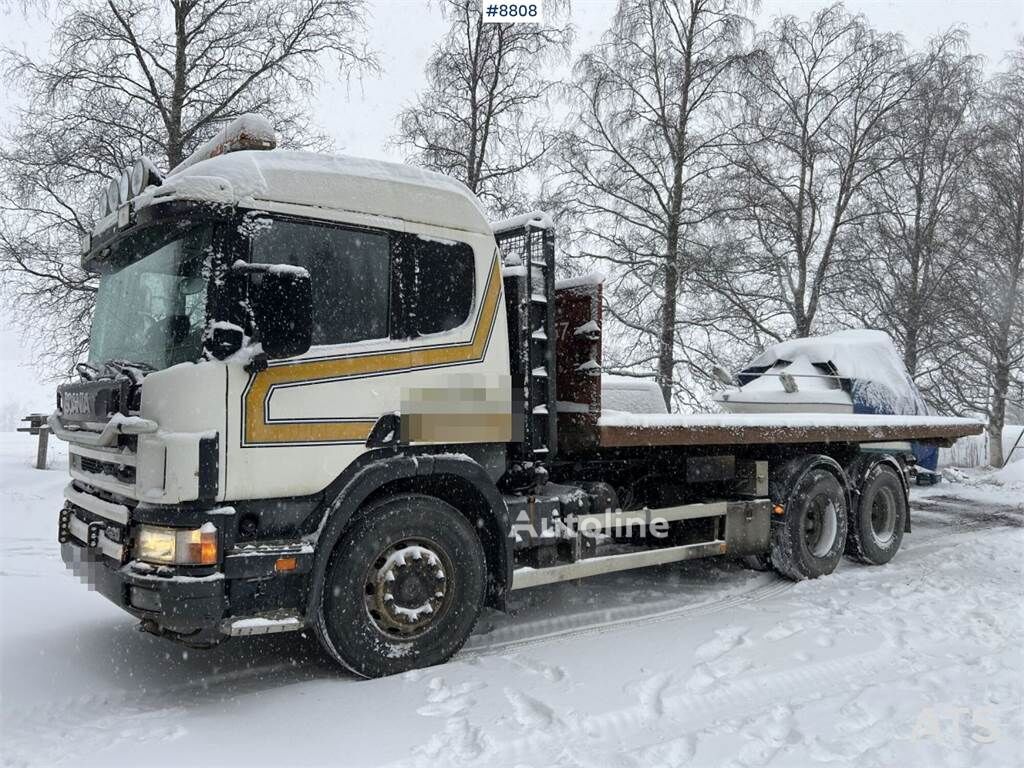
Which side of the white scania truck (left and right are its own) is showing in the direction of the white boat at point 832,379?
back

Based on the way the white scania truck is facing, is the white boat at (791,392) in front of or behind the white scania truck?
behind

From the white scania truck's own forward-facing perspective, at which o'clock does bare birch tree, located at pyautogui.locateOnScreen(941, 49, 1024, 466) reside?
The bare birch tree is roughly at 6 o'clock from the white scania truck.

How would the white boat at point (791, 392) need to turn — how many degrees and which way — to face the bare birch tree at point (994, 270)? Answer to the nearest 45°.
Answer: approximately 135° to its right

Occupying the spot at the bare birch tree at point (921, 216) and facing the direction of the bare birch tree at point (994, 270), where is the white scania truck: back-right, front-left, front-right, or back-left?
back-right

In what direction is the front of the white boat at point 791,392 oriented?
to the viewer's left

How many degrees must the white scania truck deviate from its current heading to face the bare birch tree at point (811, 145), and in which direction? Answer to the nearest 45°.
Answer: approximately 180°

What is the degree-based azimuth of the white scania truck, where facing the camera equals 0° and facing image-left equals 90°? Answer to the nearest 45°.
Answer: approximately 45°

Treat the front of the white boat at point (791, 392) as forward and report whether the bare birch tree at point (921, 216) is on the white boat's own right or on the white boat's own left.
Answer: on the white boat's own right
